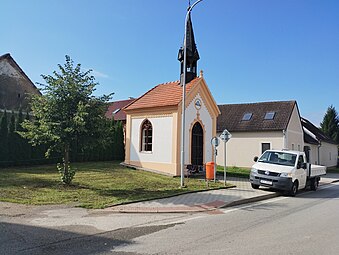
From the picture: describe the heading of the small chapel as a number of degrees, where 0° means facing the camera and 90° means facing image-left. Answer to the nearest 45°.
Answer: approximately 315°

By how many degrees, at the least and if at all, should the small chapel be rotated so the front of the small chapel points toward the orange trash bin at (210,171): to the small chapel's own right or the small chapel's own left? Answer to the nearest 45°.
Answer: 0° — it already faces it

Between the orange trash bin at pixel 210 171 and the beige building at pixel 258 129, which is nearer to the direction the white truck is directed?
the orange trash bin

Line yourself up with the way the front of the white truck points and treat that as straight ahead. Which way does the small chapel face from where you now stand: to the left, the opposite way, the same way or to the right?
to the left

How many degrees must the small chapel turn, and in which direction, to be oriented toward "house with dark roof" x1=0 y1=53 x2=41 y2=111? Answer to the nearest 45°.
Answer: approximately 135° to its right

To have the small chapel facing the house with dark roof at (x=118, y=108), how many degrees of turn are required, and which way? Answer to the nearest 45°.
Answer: approximately 135° to its left

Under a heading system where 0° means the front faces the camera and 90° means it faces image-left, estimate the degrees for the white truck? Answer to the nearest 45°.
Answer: approximately 45°

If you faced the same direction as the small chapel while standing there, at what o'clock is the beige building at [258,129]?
The beige building is roughly at 9 o'clock from the small chapel.

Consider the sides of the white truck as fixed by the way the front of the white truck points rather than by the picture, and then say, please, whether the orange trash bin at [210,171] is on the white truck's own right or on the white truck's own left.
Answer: on the white truck's own right

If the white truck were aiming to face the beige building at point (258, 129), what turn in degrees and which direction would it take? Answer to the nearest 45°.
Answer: approximately 135° to its right
